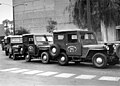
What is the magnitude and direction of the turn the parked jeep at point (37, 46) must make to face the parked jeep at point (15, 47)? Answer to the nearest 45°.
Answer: approximately 180°

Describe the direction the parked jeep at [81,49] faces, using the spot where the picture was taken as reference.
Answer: facing the viewer and to the right of the viewer

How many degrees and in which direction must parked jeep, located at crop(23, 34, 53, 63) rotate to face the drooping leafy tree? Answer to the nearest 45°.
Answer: approximately 90° to its left

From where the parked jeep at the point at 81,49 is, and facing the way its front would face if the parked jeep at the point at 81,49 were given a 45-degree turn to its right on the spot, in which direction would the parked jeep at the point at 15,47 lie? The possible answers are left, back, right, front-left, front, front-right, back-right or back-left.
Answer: back-right

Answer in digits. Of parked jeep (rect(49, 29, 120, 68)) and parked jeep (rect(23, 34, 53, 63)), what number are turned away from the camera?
0

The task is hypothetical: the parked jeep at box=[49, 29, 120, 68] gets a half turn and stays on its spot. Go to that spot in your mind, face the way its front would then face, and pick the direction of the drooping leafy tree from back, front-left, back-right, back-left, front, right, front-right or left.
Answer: front-right

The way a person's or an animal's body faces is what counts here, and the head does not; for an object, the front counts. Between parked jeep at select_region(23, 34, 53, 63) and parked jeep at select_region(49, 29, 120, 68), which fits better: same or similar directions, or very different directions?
same or similar directions

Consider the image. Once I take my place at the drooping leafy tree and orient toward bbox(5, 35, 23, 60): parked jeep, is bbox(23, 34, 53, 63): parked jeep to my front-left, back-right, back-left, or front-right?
front-left

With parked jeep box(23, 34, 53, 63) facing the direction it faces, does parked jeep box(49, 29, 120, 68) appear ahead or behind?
ahead
